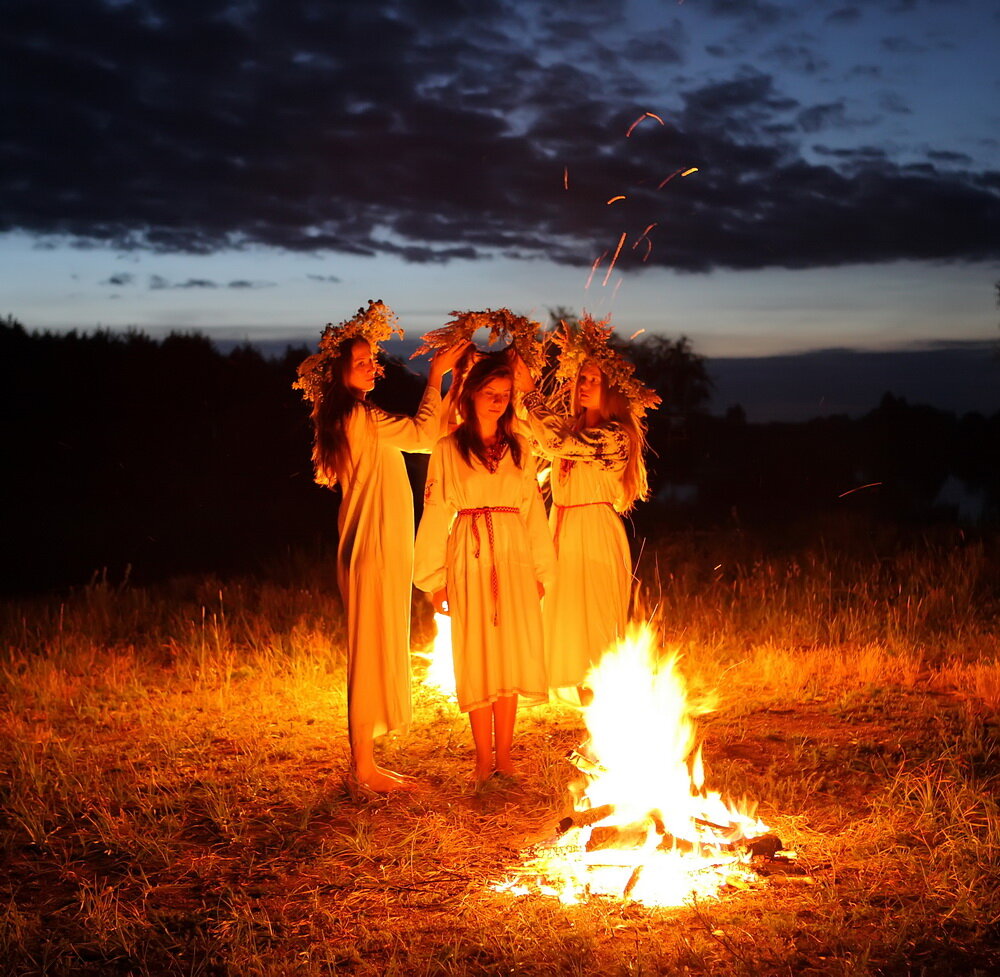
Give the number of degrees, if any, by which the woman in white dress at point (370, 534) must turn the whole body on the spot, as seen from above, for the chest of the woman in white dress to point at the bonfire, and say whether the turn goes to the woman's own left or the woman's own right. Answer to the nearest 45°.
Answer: approximately 45° to the woman's own right

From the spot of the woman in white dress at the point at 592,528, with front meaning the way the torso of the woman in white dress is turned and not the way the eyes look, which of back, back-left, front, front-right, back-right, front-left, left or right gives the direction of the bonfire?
front-left

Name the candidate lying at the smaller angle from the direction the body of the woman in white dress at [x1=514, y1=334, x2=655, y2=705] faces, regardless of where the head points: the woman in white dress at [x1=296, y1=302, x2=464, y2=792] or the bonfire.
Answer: the woman in white dress

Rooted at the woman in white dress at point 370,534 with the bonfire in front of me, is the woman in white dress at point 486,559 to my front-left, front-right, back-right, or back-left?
front-left

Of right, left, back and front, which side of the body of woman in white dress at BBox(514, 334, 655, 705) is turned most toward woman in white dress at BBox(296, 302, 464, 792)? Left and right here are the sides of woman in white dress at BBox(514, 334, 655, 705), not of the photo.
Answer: front

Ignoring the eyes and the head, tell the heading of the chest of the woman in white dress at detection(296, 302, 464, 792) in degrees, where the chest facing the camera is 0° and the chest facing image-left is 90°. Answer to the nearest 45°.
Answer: approximately 270°

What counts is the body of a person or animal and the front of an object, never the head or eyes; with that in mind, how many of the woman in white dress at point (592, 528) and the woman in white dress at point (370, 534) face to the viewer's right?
1

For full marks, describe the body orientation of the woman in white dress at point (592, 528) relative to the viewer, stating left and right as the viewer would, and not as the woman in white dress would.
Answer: facing the viewer and to the left of the viewer

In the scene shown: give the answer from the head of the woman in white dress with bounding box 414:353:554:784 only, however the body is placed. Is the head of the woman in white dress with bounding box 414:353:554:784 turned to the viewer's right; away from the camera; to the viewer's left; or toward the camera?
toward the camera

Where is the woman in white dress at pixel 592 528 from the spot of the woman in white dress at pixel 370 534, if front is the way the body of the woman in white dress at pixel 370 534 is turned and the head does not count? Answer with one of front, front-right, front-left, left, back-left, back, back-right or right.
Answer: front-left

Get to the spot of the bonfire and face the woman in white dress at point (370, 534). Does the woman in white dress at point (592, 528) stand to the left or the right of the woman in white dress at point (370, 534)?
right
